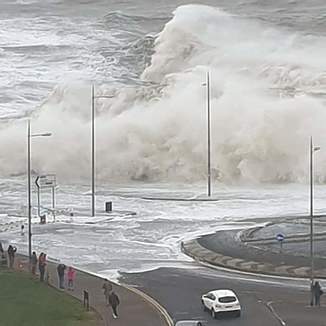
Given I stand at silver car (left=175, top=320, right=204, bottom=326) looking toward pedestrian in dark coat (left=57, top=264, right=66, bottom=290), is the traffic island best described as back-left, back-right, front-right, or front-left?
front-right

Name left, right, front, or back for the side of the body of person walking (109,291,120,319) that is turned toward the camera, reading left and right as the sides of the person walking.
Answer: back

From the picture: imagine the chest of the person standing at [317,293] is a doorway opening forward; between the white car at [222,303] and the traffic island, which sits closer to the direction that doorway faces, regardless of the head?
the traffic island

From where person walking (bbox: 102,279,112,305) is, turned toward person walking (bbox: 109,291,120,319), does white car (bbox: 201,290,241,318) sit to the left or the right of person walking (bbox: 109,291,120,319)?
left

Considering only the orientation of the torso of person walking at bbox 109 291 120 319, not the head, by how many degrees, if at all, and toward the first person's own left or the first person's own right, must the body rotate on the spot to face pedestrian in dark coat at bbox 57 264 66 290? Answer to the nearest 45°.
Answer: approximately 45° to the first person's own left

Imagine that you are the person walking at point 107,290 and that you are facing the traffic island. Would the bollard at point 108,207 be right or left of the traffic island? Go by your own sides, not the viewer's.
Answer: left

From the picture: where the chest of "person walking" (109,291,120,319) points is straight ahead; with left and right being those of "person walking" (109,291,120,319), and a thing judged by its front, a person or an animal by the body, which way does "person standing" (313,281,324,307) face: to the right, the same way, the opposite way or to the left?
the same way

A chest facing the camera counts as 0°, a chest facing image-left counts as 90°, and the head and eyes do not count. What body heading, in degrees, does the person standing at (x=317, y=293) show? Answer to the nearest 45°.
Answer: approximately 180°

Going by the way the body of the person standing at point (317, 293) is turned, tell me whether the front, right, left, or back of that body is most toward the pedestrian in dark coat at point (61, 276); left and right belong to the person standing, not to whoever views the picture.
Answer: left

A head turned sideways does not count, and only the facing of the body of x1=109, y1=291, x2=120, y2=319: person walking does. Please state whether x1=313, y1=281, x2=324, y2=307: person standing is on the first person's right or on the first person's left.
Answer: on the first person's right

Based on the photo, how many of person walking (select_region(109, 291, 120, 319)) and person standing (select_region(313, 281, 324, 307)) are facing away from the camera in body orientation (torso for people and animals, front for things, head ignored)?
2
